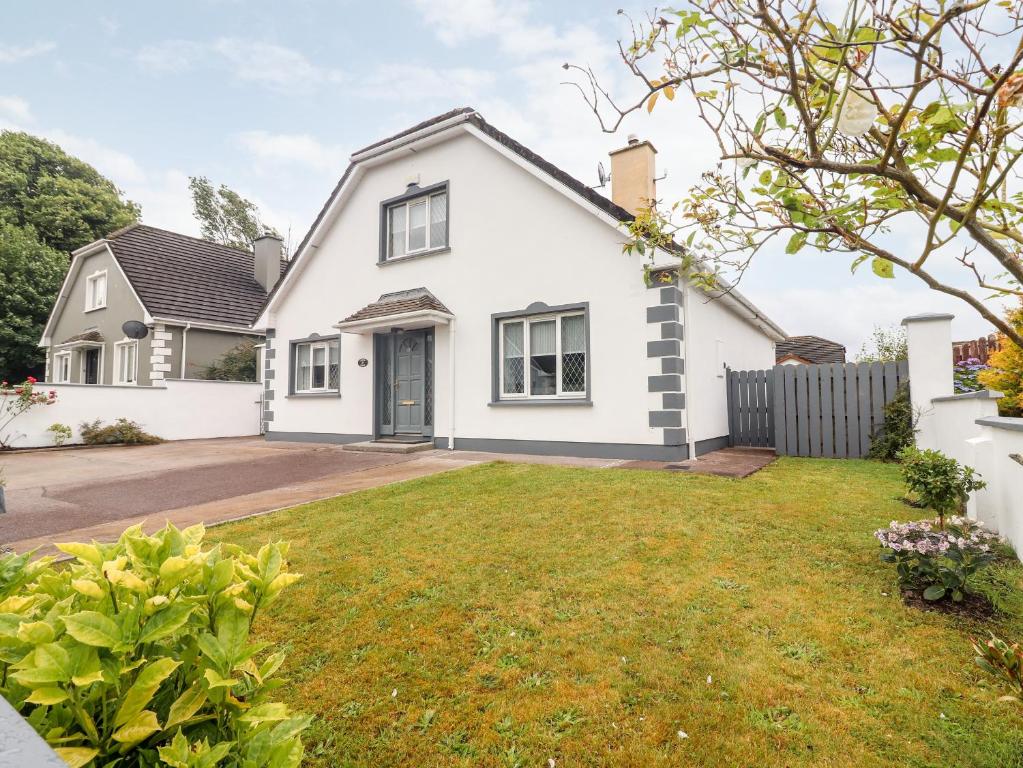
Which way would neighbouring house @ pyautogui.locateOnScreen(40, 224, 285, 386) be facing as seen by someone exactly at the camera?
facing the viewer and to the left of the viewer

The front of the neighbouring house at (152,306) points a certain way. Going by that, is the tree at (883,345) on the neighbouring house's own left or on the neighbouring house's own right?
on the neighbouring house's own left

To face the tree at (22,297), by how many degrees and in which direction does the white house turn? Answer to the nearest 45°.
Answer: approximately 90° to its right

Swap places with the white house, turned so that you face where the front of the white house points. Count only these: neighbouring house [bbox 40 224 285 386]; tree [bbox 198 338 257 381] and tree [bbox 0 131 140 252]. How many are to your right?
3

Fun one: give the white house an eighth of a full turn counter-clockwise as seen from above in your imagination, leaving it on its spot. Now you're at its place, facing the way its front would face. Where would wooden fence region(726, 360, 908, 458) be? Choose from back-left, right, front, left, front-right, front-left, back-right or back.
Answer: left

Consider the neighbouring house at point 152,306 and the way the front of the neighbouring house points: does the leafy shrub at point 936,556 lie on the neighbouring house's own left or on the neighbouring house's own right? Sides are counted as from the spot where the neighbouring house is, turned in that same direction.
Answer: on the neighbouring house's own left

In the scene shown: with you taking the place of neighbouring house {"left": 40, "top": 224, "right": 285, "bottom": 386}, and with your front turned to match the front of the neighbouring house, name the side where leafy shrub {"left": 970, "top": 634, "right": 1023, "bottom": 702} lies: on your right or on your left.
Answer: on your left

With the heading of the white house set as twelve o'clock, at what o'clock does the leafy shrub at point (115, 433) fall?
The leafy shrub is roughly at 2 o'clock from the white house.

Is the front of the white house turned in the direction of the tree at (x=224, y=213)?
no

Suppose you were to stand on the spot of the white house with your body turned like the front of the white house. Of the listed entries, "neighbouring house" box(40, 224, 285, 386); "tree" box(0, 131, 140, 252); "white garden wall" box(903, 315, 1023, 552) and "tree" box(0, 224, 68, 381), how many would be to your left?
1

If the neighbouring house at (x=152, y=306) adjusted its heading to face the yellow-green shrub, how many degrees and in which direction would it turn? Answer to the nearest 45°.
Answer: approximately 45° to its left

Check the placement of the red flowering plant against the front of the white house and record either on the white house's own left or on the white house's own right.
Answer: on the white house's own right

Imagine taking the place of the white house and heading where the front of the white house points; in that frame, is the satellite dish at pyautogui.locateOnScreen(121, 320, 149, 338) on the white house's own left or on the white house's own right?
on the white house's own right

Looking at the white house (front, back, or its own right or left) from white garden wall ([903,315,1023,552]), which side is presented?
left

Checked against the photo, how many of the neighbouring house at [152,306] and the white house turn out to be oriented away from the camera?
0

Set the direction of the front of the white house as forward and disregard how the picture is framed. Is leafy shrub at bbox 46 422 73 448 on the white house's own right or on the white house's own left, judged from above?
on the white house's own right

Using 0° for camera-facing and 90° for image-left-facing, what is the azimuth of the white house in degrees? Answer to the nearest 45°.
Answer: approximately 45°
